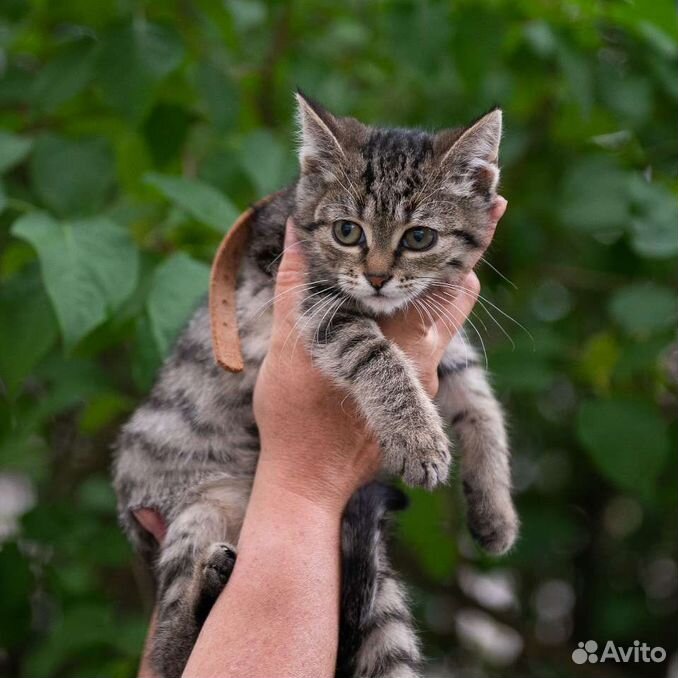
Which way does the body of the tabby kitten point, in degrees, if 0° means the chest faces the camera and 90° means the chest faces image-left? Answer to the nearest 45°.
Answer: approximately 315°

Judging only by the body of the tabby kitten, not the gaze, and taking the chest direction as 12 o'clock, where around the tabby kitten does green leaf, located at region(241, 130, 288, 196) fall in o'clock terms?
The green leaf is roughly at 7 o'clock from the tabby kitten.

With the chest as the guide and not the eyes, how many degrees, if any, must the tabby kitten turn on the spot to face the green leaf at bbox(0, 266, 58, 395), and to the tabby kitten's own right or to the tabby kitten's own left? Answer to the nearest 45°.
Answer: approximately 135° to the tabby kitten's own right

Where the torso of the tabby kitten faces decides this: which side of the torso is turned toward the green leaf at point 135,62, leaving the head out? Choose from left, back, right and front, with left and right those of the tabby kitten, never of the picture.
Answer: back

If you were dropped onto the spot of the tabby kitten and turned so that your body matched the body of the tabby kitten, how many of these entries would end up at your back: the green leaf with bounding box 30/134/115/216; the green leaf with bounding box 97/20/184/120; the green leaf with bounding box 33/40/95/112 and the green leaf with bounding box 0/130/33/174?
4

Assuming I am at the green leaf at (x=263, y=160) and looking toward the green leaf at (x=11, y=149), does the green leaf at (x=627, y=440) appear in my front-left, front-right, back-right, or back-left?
back-left

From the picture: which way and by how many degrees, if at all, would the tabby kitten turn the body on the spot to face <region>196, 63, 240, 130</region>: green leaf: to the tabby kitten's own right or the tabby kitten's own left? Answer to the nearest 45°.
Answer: approximately 135° to the tabby kitten's own left

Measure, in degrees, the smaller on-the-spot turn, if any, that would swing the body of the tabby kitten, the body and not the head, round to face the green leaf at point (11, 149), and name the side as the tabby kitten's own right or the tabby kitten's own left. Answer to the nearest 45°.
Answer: approximately 180°

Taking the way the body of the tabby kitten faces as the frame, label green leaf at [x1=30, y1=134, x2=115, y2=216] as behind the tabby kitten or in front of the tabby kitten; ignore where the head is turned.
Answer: behind
